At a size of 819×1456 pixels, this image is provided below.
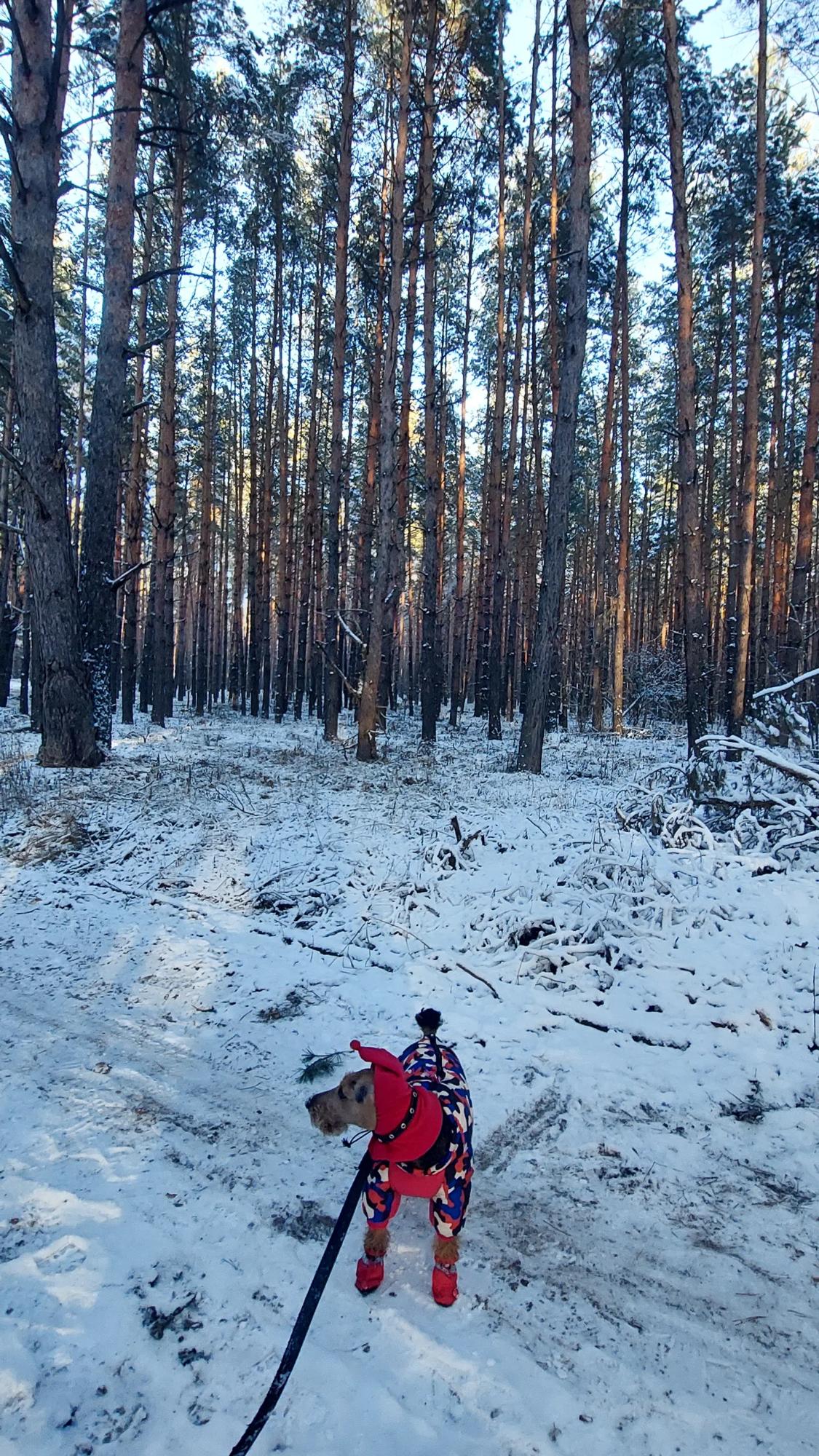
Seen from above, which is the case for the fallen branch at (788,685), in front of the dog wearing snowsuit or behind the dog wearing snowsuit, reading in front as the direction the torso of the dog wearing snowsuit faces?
behind

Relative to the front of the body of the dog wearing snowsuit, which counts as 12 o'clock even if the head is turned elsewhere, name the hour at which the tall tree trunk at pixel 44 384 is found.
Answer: The tall tree trunk is roughly at 5 o'clock from the dog wearing snowsuit.

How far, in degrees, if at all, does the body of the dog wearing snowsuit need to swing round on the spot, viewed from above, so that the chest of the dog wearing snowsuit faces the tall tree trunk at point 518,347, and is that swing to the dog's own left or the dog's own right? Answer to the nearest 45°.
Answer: approximately 180°

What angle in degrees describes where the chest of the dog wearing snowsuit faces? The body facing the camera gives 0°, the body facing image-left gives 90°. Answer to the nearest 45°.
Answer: approximately 0°

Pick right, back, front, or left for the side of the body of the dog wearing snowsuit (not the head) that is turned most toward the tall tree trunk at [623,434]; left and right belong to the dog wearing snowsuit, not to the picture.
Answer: back

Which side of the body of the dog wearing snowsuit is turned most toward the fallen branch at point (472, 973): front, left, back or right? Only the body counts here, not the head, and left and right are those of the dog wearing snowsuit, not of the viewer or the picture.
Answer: back

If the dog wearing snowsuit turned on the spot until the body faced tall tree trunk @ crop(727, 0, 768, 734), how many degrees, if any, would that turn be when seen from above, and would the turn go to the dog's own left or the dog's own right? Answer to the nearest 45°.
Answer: approximately 135° to the dog's own left

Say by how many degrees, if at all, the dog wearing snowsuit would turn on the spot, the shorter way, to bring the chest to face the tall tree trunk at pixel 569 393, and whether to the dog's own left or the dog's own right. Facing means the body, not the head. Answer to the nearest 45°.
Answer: approximately 180°

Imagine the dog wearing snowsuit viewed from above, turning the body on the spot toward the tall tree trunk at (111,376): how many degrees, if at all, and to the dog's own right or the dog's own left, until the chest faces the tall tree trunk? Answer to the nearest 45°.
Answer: approximately 135° to the dog's own right
